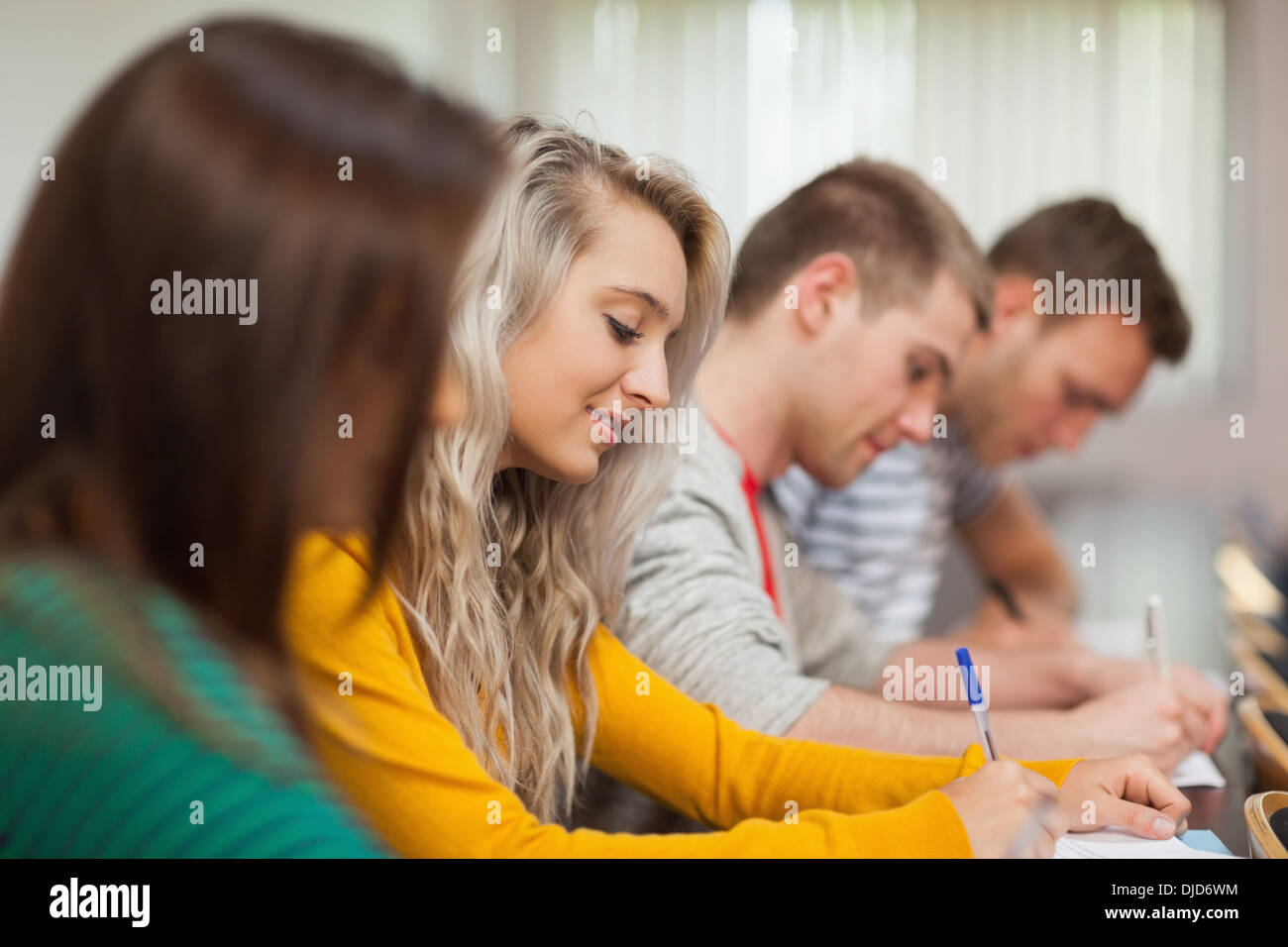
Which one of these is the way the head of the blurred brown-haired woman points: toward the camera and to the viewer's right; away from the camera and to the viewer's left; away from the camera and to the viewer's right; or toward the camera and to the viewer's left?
away from the camera and to the viewer's right

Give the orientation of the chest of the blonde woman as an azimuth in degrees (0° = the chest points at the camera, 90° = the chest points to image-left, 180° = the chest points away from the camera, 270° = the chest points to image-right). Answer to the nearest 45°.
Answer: approximately 315°
